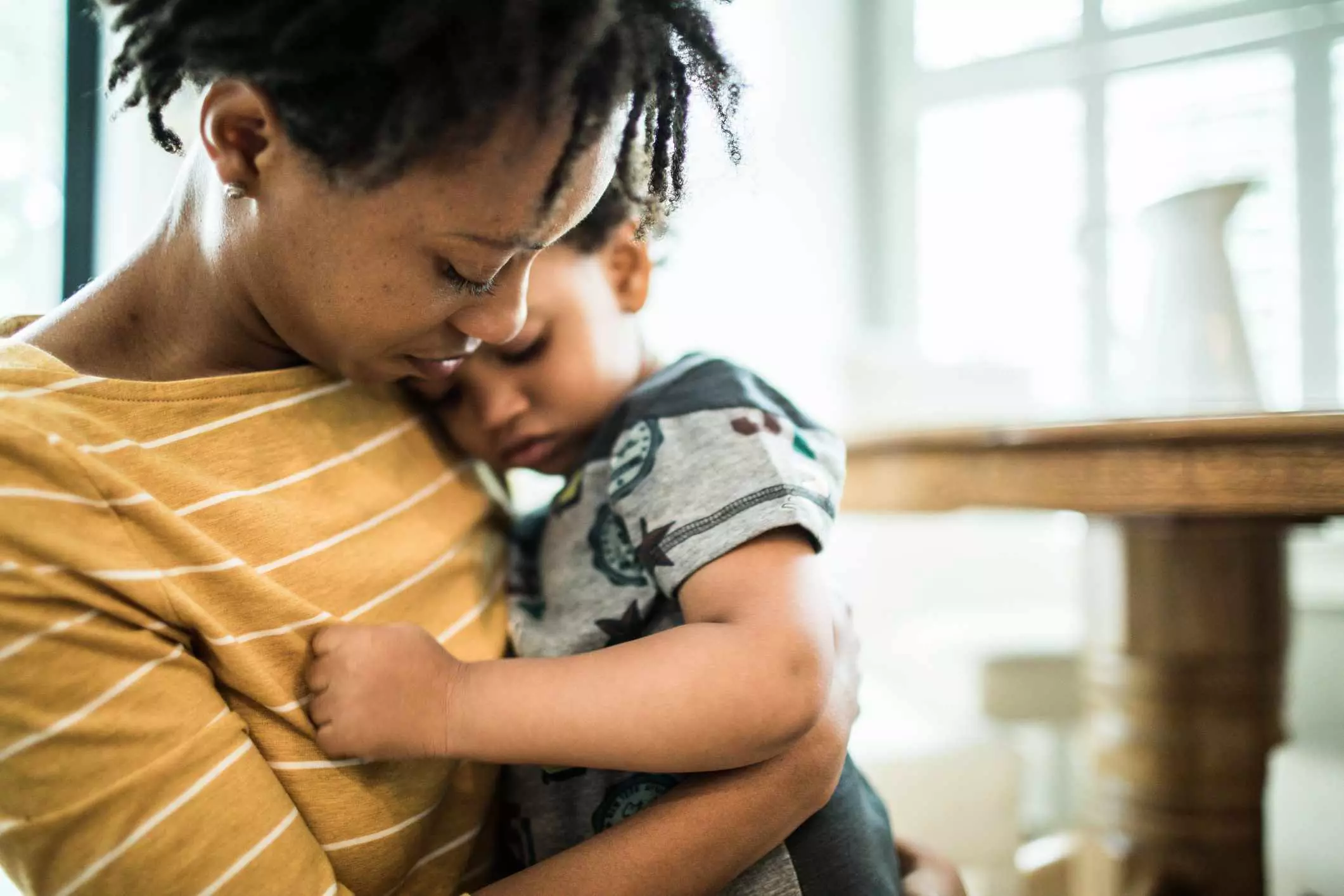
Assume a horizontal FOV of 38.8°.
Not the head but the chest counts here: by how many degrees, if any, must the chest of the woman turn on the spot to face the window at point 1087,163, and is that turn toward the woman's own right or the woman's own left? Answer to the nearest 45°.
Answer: approximately 90° to the woman's own left

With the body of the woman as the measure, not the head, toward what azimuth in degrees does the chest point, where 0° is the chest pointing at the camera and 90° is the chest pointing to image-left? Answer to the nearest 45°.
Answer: approximately 315°

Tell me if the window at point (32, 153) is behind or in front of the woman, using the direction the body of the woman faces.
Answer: behind
